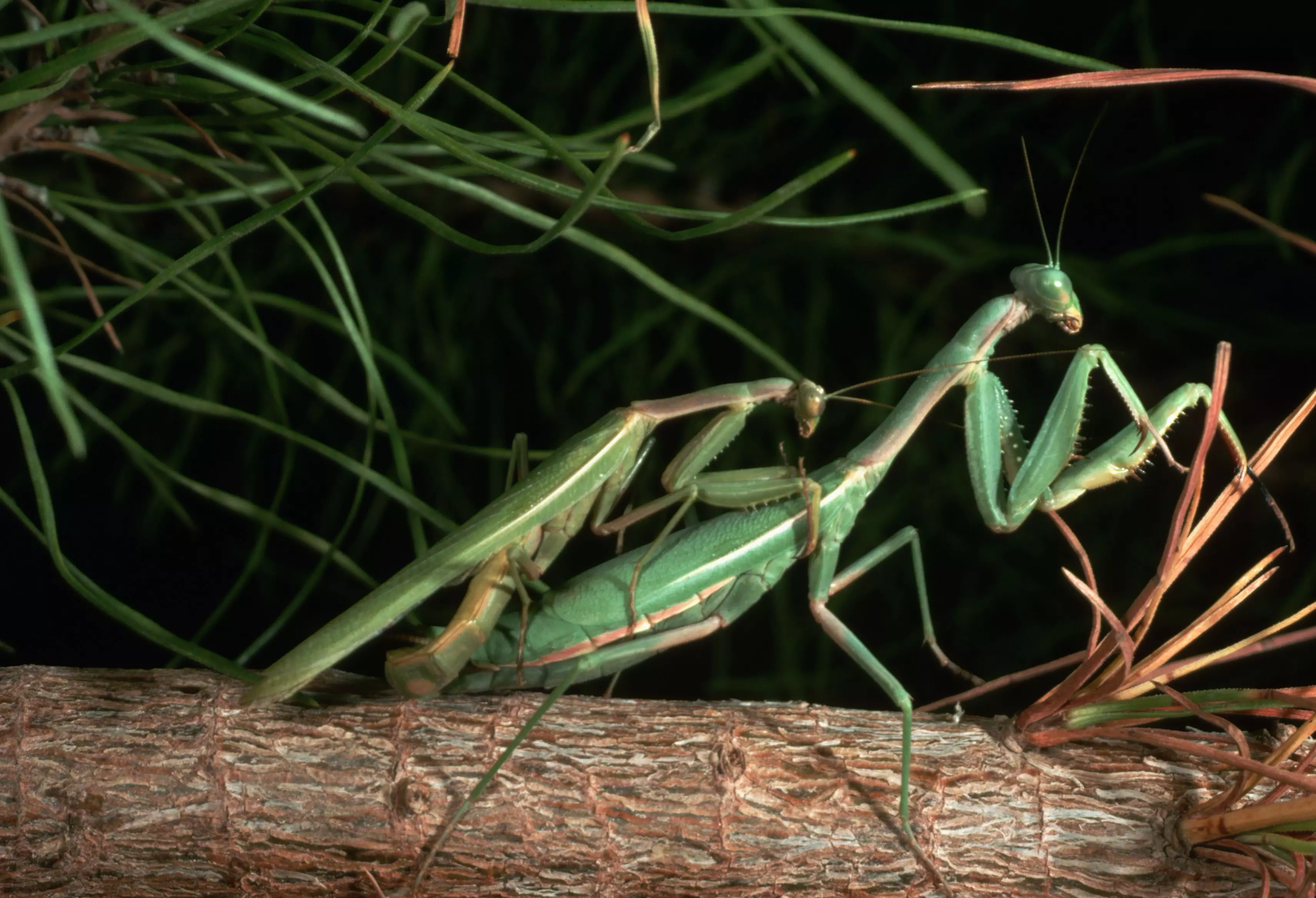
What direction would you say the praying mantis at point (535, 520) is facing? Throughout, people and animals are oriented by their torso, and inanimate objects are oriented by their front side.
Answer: to the viewer's right

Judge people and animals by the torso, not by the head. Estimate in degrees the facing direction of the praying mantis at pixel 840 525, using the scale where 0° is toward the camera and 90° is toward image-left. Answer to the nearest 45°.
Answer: approximately 270°
